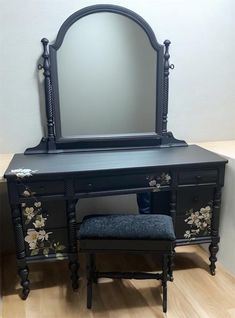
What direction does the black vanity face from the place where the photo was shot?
facing the viewer
